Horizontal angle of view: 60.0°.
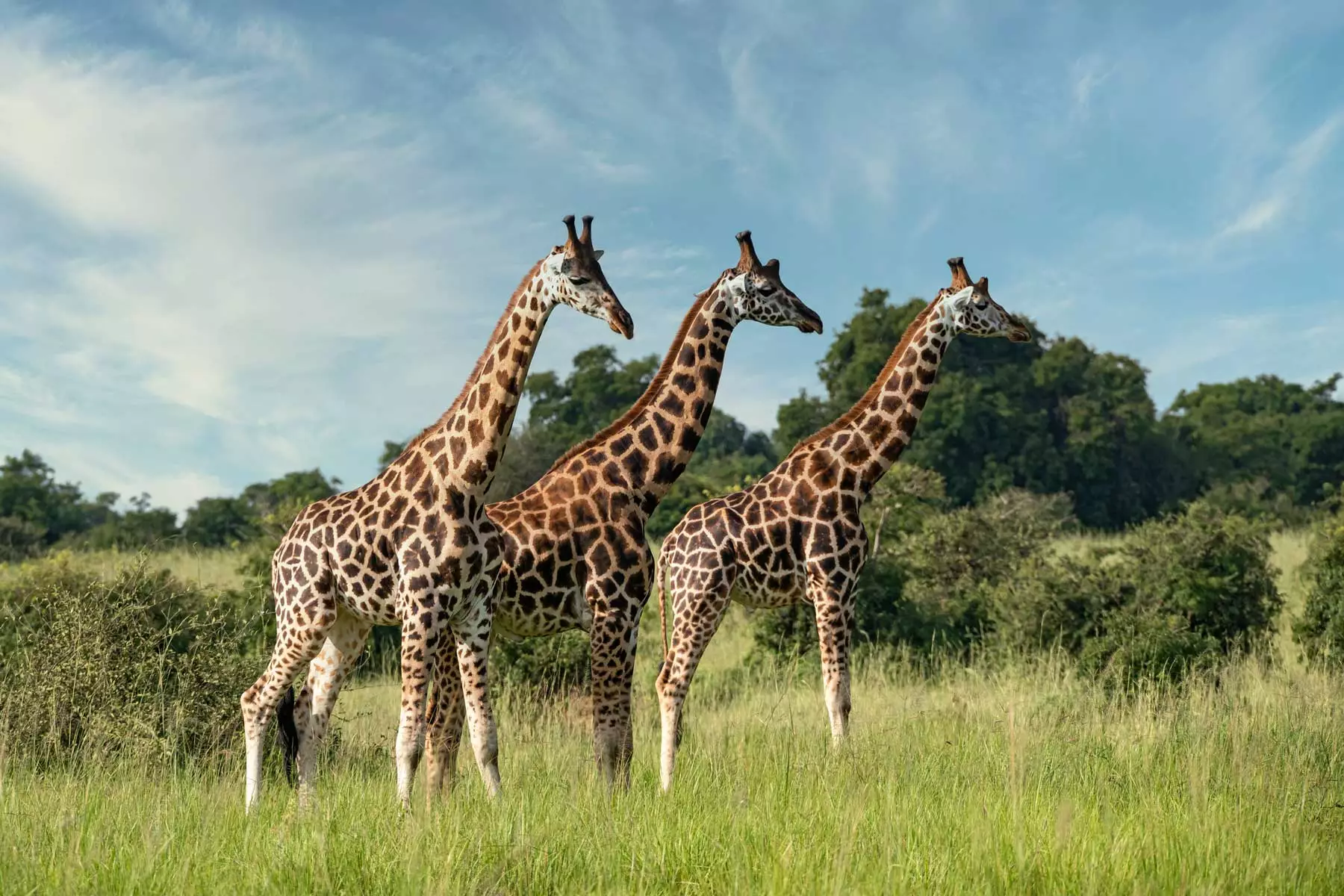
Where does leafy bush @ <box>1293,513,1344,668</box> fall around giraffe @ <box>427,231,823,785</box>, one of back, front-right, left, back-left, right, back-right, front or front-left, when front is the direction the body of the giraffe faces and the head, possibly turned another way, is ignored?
front-left

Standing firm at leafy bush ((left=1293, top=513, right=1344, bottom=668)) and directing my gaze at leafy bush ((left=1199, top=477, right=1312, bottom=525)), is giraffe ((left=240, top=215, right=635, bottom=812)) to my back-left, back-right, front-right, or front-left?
back-left

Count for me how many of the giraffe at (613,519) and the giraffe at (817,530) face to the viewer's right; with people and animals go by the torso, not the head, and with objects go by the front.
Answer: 2

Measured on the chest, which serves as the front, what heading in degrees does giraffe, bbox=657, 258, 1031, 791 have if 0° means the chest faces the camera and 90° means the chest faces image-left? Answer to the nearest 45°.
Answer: approximately 270°

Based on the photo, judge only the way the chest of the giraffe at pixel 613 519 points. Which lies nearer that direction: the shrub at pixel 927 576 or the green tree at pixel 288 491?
the shrub

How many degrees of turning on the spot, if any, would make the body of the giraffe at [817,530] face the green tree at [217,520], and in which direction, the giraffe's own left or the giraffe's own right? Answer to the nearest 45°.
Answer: approximately 135° to the giraffe's own left

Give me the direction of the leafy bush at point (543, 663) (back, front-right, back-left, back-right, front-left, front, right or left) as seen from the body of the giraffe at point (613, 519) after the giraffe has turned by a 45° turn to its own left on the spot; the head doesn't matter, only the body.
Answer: front-left

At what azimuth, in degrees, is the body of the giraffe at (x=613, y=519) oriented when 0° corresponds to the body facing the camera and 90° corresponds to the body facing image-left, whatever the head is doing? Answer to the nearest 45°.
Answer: approximately 270°

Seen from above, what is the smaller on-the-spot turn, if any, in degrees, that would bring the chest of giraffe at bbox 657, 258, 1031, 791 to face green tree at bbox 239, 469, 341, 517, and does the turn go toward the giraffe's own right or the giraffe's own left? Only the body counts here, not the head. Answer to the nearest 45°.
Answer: approximately 135° to the giraffe's own left

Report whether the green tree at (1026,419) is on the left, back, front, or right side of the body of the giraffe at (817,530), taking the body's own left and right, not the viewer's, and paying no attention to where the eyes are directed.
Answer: left

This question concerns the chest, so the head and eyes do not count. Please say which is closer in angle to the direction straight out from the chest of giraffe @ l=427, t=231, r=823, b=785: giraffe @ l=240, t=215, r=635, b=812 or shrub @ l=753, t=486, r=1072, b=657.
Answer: the shrub
